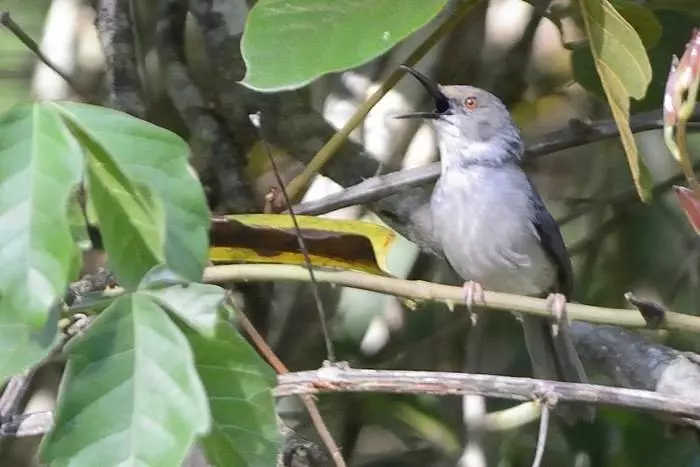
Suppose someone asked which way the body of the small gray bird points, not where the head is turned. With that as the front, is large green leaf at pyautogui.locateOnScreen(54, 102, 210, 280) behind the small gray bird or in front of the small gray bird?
in front

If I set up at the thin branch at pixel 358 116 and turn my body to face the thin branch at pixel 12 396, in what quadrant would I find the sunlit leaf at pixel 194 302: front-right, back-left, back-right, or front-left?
front-left

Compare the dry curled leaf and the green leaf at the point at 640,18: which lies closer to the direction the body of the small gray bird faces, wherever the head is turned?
the dry curled leaf

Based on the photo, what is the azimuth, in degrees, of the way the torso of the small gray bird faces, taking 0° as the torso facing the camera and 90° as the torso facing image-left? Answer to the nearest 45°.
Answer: approximately 45°

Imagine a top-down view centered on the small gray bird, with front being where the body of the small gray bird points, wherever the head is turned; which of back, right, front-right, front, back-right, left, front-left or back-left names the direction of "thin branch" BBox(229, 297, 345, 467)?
front-right

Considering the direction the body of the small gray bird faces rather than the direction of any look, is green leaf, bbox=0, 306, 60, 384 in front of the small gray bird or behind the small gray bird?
in front

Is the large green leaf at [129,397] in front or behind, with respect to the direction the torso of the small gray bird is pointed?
in front
